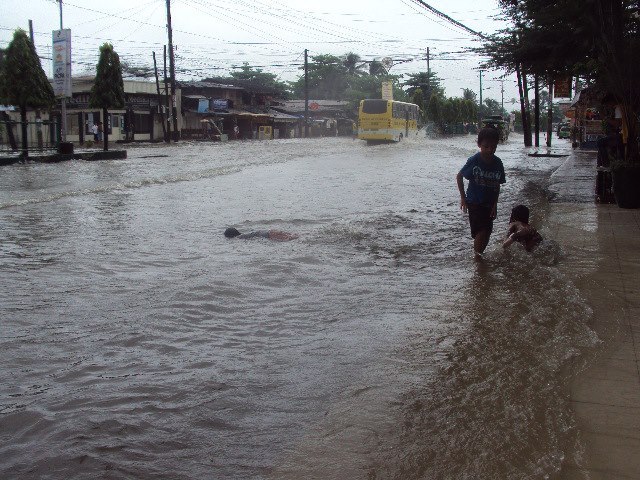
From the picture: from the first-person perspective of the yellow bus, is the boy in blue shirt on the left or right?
on its right

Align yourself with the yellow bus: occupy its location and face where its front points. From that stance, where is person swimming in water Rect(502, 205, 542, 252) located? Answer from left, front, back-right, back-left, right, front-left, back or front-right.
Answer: back-right

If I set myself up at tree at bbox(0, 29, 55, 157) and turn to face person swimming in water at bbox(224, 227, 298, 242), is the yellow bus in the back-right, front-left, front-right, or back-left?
back-left

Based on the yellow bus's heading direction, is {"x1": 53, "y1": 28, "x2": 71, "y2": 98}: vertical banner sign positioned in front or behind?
behind

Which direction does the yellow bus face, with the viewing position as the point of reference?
facing away from the viewer and to the right of the viewer
